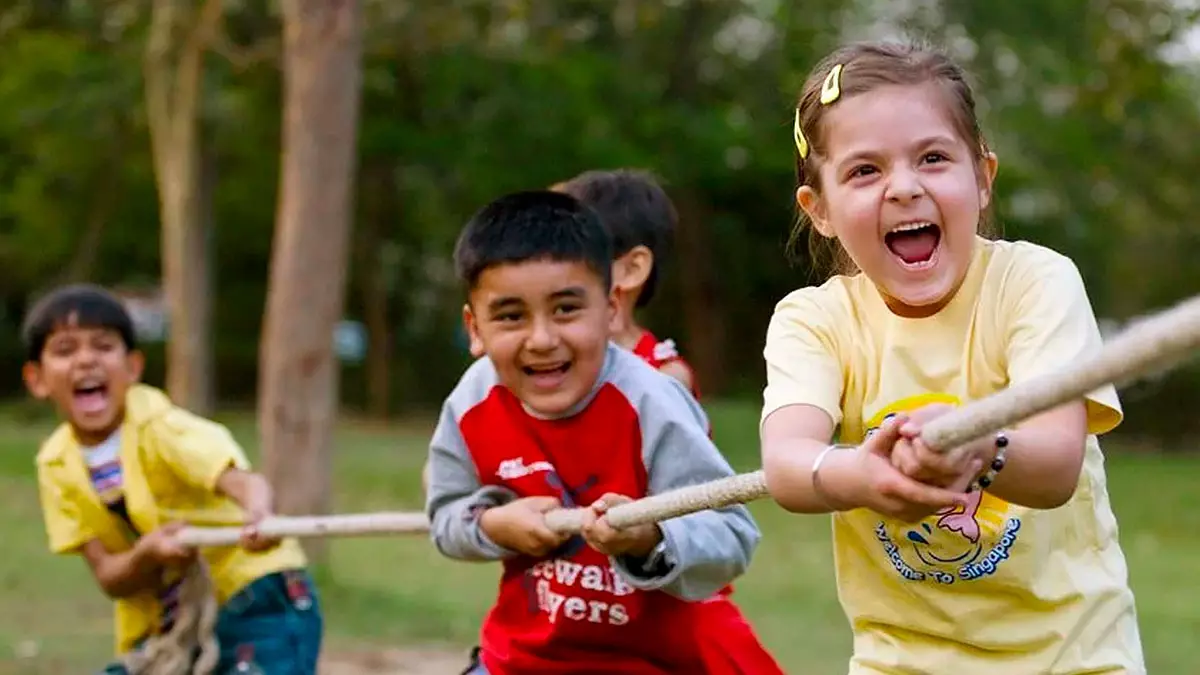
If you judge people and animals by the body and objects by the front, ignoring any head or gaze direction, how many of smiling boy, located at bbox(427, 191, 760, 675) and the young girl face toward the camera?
2

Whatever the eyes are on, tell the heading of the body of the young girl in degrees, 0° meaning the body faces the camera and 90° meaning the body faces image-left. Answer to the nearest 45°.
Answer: approximately 0°

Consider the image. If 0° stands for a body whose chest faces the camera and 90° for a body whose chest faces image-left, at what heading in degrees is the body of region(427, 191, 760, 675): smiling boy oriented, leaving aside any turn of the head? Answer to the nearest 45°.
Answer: approximately 0°

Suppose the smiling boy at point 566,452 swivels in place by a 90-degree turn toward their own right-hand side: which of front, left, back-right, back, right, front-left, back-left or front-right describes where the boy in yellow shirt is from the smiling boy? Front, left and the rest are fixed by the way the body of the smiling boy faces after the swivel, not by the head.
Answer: front-right

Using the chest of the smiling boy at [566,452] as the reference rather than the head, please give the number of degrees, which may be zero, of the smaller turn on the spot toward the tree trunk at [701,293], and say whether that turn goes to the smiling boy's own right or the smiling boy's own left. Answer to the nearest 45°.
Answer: approximately 180°

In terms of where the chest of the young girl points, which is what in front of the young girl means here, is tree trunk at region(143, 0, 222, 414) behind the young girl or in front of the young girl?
behind

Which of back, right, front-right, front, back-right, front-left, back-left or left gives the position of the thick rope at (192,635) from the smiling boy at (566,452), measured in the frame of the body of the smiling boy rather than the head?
back-right

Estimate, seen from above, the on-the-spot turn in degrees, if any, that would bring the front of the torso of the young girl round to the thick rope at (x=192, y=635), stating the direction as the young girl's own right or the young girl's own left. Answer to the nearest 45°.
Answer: approximately 135° to the young girl's own right
